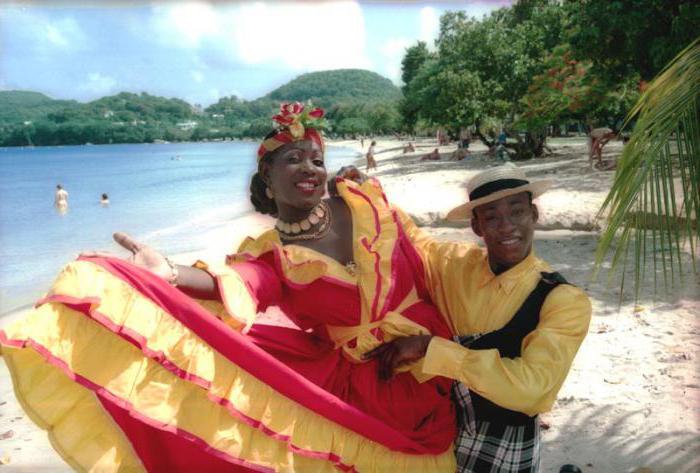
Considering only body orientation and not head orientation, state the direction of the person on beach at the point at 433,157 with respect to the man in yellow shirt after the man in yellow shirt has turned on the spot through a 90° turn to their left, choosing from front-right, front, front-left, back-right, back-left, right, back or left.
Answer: back-left

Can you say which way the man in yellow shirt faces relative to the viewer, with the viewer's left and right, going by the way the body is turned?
facing the viewer and to the left of the viewer

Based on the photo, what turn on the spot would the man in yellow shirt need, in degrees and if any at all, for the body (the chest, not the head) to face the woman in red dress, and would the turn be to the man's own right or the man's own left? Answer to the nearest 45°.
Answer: approximately 45° to the man's own right
